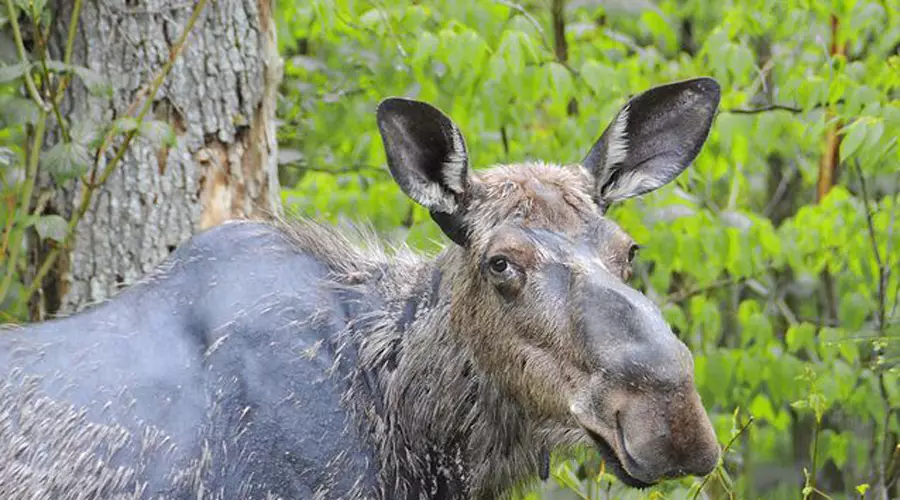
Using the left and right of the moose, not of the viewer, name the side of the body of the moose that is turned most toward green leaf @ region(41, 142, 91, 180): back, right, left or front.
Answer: back

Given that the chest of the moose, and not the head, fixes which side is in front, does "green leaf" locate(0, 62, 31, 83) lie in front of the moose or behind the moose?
behind

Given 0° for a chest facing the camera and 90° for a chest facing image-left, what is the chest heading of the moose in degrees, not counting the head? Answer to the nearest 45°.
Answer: approximately 315°

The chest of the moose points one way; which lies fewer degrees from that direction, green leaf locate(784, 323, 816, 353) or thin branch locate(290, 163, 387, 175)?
the green leaf

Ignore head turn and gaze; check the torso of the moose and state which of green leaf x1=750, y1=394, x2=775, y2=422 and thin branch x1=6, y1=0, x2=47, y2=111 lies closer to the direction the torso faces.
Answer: the green leaf

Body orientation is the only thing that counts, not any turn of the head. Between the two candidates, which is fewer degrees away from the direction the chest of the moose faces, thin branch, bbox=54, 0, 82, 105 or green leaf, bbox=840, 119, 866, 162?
the green leaf

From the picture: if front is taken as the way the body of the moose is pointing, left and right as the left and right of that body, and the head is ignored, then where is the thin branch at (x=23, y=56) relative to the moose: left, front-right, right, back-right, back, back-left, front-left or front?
back

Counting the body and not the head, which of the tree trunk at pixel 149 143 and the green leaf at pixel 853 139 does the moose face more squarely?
the green leaf

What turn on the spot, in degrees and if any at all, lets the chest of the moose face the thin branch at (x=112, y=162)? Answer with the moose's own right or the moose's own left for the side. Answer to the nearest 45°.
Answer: approximately 180°
